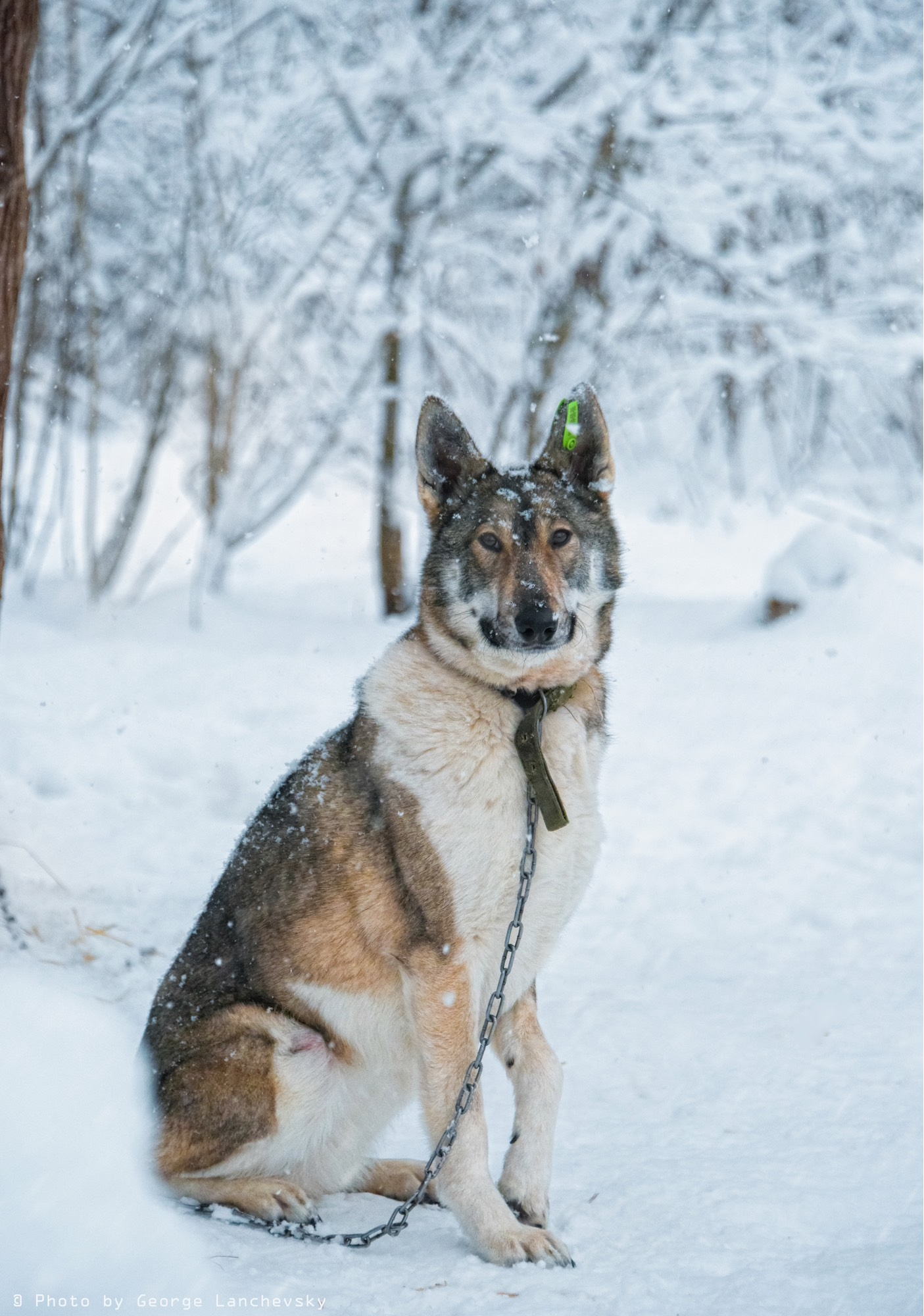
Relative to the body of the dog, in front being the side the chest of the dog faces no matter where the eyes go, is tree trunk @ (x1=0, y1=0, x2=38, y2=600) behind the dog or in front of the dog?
behind

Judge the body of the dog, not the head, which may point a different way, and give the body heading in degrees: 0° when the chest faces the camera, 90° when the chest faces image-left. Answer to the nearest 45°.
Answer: approximately 315°

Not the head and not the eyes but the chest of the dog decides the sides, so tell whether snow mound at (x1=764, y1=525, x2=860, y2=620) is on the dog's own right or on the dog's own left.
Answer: on the dog's own left

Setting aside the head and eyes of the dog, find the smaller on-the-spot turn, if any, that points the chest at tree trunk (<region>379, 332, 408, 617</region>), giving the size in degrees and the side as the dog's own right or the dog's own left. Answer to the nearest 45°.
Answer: approximately 135° to the dog's own left
